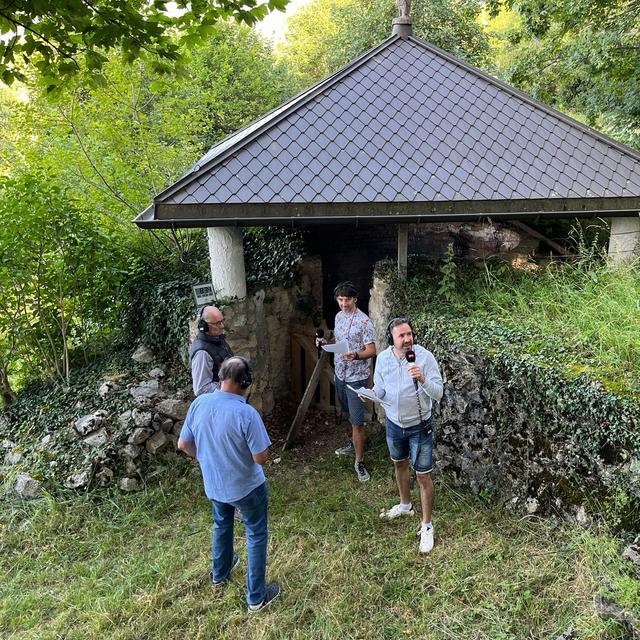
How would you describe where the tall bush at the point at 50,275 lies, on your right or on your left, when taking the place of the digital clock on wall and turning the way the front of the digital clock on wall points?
on your right

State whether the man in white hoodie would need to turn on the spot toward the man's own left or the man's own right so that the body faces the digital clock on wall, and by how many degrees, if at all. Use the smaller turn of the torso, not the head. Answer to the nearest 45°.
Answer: approximately 135° to the man's own right

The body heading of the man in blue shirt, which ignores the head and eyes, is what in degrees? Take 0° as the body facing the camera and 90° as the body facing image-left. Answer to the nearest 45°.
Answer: approximately 225°

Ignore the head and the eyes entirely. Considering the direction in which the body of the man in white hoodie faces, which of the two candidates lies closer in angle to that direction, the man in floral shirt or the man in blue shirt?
the man in blue shirt

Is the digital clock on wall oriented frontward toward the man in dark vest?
yes

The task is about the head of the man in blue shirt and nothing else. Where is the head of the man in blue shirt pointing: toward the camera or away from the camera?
away from the camera

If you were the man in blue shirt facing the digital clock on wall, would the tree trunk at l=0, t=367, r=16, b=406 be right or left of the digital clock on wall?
left

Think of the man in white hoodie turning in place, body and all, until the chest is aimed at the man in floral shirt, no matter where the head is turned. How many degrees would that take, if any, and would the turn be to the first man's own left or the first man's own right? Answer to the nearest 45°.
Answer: approximately 135° to the first man's own right

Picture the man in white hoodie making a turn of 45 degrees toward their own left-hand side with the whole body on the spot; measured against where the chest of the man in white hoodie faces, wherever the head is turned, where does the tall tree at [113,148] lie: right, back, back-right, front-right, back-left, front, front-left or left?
back
